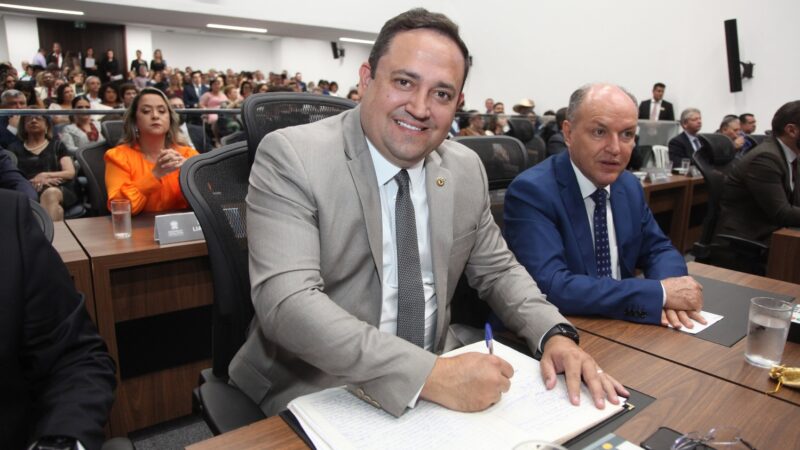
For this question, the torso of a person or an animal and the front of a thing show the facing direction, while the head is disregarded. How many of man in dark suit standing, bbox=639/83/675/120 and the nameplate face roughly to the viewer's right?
0

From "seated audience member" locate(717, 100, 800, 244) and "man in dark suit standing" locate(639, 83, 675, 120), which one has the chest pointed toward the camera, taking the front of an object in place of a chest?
the man in dark suit standing

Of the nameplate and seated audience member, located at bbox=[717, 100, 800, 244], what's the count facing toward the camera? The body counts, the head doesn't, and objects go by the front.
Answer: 1

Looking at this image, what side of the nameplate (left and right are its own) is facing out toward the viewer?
front

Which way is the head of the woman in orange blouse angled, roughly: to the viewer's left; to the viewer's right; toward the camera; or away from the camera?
toward the camera

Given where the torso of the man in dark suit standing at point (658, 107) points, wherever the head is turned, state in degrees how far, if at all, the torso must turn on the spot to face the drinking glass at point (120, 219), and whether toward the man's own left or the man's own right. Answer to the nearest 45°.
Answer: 0° — they already face it

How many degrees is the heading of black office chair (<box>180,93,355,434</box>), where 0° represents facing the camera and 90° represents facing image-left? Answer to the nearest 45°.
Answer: approximately 315°

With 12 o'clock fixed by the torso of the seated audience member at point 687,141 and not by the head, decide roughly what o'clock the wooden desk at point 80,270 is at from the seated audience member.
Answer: The wooden desk is roughly at 2 o'clock from the seated audience member.

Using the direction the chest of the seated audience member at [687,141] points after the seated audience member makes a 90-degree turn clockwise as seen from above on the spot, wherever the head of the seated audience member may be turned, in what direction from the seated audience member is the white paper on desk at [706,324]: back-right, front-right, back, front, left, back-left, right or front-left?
front-left
